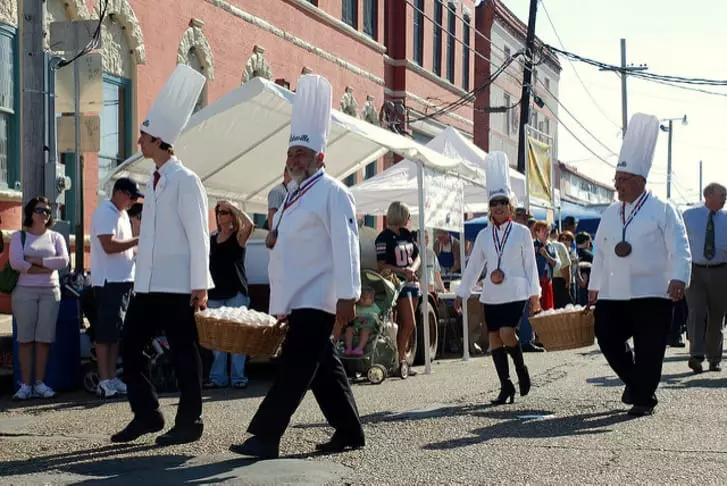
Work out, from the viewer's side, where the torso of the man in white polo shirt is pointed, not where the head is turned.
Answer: to the viewer's right

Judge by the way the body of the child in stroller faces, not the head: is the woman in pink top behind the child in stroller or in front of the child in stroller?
in front

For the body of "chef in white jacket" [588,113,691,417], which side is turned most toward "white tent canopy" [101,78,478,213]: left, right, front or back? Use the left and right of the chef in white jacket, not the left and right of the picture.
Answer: right

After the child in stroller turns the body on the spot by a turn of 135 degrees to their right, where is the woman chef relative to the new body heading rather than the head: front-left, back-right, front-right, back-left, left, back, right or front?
back-right

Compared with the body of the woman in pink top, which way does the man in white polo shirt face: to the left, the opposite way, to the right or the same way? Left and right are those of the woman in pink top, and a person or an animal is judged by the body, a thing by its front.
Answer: to the left

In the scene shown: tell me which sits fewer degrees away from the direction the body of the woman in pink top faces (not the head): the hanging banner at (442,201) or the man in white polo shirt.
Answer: the man in white polo shirt

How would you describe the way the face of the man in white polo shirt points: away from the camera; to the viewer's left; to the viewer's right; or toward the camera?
to the viewer's right

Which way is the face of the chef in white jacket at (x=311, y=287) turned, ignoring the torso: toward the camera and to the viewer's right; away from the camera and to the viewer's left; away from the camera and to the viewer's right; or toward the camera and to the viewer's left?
toward the camera and to the viewer's left

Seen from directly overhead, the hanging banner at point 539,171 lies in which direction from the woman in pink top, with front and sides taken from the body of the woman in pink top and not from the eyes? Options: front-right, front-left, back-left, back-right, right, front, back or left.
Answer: back-left

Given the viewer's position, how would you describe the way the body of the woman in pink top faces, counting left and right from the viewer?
facing the viewer

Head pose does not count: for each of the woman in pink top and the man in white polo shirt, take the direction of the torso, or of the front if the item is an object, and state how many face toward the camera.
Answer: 1
